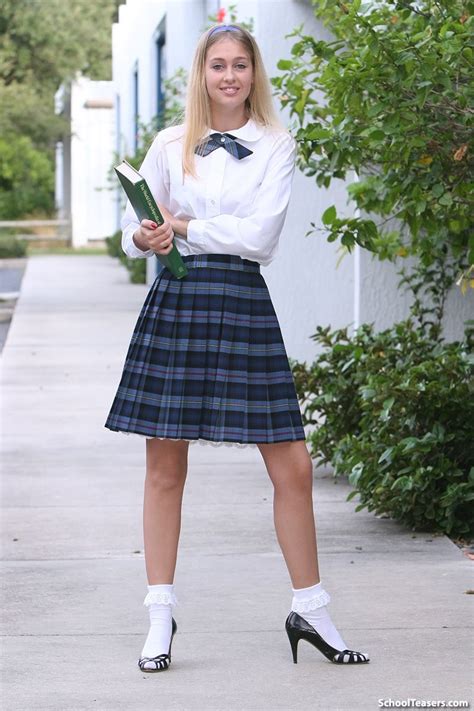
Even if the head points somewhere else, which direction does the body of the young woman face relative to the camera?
toward the camera

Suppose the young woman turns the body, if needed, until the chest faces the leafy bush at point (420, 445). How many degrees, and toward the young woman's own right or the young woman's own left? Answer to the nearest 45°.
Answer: approximately 135° to the young woman's own left

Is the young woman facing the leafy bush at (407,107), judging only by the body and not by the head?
no

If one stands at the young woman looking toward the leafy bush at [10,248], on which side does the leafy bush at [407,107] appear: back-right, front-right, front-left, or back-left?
front-right

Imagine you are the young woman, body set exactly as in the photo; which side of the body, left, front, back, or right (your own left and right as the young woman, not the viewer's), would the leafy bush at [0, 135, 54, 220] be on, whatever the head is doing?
back

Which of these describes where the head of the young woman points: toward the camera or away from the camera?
toward the camera

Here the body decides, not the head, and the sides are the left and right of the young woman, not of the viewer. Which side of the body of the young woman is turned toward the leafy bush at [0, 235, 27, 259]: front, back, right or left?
back

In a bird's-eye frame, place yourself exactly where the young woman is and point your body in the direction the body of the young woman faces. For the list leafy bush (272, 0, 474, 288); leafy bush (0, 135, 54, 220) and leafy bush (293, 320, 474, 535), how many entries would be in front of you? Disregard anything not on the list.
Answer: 0
